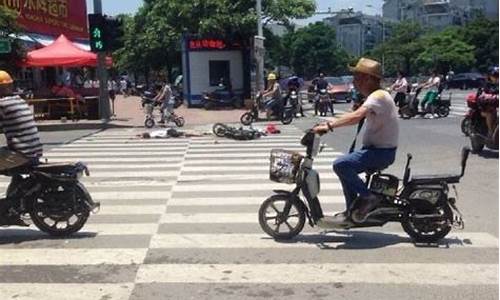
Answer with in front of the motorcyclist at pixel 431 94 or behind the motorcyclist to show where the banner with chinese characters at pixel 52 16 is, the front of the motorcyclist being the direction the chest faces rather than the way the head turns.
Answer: in front

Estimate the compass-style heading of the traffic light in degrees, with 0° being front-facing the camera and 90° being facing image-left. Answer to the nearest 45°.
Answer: approximately 0°

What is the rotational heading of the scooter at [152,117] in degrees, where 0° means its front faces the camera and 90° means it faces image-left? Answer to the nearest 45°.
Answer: approximately 90°

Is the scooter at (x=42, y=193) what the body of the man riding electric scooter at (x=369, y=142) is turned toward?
yes

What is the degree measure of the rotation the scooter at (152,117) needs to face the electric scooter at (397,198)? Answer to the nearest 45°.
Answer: approximately 90° to its left

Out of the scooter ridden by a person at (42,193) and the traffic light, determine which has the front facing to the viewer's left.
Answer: the scooter ridden by a person

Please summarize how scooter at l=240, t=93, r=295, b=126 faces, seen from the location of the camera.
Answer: facing to the left of the viewer

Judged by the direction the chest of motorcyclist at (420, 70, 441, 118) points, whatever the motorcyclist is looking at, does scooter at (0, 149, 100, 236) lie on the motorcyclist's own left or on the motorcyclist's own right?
on the motorcyclist's own left

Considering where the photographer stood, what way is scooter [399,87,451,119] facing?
facing to the left of the viewer

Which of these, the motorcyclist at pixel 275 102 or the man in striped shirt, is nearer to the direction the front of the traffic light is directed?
the man in striped shirt

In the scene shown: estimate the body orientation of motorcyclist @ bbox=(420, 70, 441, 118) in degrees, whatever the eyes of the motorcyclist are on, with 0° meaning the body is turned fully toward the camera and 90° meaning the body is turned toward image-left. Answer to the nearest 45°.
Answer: approximately 90°
